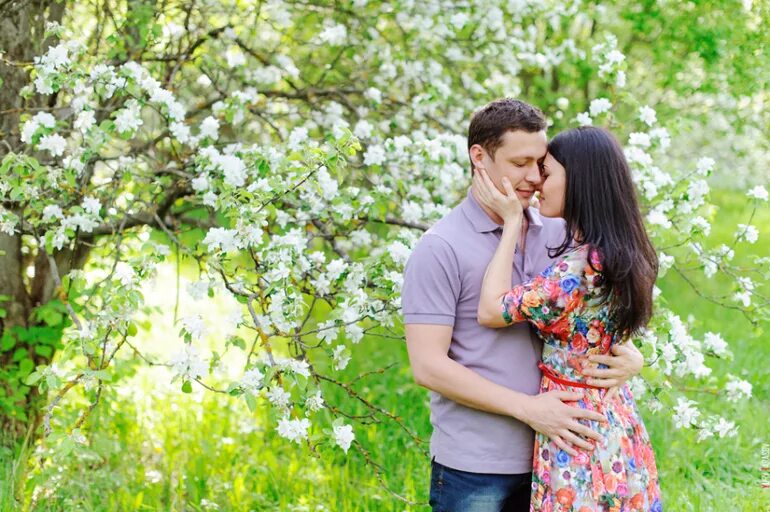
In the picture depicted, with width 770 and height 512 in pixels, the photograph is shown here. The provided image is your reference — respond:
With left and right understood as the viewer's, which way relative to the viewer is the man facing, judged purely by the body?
facing the viewer and to the right of the viewer

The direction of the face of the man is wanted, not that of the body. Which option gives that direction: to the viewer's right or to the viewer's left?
to the viewer's right

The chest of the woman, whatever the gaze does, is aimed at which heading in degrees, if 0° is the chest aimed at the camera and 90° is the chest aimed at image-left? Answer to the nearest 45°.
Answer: approximately 90°

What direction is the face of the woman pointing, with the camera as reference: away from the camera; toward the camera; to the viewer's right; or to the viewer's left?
to the viewer's left

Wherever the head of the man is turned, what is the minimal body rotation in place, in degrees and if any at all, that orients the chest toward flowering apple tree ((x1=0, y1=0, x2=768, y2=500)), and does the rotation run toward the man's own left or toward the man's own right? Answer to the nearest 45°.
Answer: approximately 180°
